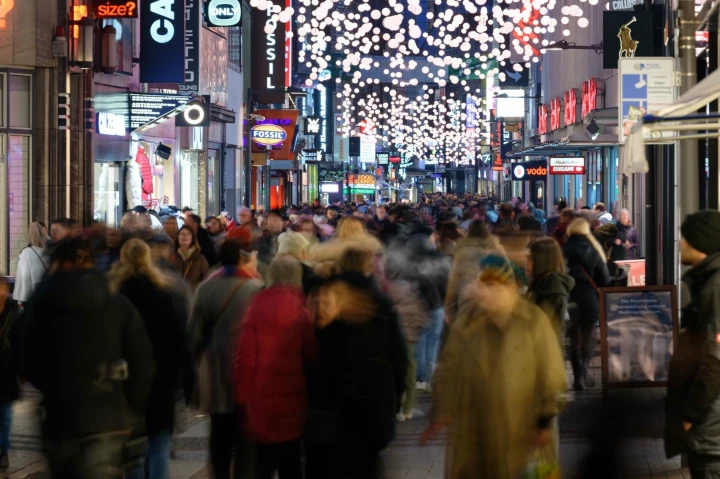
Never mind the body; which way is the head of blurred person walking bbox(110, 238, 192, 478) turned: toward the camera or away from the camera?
away from the camera

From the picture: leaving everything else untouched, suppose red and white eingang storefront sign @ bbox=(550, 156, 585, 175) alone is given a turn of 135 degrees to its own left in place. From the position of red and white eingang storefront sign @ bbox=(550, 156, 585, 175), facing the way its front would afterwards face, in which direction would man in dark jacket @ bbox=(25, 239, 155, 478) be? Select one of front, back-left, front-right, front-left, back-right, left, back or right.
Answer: back-right

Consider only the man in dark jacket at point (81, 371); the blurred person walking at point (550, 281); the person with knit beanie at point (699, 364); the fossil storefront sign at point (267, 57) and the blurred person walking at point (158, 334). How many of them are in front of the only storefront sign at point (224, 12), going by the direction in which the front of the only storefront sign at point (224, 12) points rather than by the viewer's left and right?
4

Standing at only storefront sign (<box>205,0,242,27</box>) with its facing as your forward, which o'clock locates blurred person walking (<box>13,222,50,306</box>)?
The blurred person walking is roughly at 12 o'clock from the only storefront sign.

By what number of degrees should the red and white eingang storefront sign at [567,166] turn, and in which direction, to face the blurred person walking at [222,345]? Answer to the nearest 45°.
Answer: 0° — it already faces them

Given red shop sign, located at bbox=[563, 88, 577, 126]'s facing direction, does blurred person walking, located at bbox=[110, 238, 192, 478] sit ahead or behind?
ahead

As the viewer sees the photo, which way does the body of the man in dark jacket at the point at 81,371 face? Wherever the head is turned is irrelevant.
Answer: away from the camera

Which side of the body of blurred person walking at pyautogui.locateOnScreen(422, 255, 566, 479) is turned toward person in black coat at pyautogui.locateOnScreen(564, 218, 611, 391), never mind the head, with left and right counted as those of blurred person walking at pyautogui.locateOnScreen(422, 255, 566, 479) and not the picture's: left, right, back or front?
back

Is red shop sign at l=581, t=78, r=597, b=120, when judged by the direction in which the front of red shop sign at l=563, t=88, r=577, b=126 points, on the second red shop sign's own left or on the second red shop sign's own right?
on the second red shop sign's own left

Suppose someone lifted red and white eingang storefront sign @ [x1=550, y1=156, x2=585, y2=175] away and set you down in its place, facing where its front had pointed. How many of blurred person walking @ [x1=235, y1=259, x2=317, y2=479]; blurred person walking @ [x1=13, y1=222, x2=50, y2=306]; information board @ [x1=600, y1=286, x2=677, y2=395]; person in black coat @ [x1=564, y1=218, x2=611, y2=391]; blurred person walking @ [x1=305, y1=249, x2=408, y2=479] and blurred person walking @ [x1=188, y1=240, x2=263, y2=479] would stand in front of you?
6

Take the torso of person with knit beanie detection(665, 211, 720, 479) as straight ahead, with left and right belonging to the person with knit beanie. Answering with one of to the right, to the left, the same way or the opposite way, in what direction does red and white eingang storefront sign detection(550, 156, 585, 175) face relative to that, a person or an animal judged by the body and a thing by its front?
to the left

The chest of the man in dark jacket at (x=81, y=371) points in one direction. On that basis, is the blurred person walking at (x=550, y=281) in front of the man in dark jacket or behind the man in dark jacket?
in front

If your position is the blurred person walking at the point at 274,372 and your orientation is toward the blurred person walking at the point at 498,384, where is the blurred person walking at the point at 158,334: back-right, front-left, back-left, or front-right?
back-left

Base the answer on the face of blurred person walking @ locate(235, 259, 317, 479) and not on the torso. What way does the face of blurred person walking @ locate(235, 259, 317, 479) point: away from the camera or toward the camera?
away from the camera

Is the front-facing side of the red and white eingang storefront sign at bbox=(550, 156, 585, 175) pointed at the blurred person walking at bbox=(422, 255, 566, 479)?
yes

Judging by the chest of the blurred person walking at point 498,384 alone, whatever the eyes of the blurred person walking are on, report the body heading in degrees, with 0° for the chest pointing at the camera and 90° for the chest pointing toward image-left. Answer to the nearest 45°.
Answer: approximately 0°
